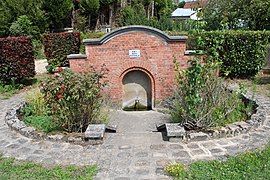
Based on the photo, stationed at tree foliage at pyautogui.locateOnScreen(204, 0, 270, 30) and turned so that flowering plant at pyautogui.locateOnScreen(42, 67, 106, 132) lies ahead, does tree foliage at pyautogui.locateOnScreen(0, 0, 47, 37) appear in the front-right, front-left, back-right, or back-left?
front-right

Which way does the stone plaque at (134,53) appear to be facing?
toward the camera

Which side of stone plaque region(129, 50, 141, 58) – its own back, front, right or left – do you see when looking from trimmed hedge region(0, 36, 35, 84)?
right

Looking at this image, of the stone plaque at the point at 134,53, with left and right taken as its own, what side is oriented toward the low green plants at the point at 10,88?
right

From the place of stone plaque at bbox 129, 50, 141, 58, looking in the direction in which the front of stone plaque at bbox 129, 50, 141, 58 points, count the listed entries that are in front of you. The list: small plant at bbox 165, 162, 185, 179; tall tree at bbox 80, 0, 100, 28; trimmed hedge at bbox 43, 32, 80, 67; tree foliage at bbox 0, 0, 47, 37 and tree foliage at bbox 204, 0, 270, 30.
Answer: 1

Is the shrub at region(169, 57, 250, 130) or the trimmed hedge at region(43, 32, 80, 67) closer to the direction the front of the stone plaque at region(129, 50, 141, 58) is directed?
the shrub

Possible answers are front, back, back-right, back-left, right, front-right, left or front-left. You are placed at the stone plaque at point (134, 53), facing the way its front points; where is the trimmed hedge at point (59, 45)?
back-right

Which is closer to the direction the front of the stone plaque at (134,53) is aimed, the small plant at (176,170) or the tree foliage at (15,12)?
the small plant

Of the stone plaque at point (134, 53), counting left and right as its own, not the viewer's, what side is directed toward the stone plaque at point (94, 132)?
front

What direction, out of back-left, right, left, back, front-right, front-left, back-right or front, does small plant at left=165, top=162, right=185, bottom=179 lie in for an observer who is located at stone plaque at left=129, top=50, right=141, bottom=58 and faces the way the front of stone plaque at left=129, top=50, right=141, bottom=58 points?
front

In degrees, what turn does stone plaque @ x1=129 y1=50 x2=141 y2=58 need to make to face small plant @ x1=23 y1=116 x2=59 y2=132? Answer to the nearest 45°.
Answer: approximately 45° to its right

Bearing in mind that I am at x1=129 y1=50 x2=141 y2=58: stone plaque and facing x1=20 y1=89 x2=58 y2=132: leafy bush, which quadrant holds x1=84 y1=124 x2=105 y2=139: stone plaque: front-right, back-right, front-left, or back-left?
front-left

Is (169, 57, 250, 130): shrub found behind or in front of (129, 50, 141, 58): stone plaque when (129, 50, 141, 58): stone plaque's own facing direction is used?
in front

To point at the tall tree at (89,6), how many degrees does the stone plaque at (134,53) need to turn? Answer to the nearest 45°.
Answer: approximately 180°
